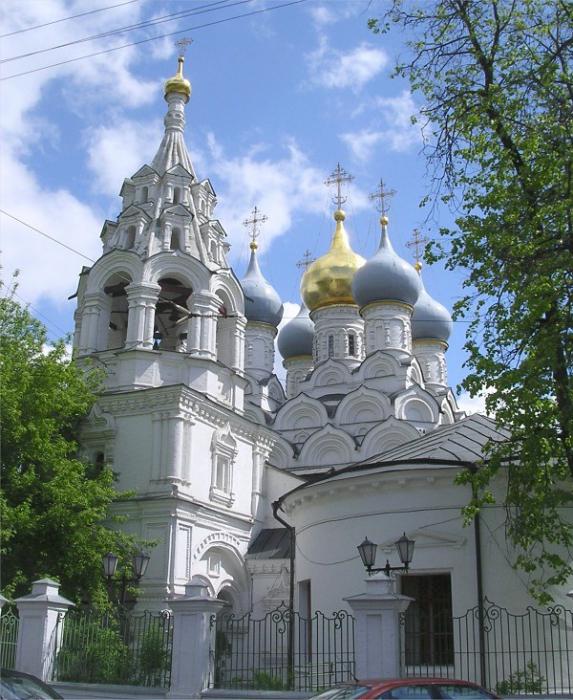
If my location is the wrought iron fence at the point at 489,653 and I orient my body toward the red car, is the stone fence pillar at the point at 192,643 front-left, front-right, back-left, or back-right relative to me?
front-right

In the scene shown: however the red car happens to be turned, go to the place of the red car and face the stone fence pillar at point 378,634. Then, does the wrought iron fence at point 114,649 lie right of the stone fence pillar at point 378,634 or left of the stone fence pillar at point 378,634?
left

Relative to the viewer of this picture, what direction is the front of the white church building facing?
facing the viewer and to the left of the viewer

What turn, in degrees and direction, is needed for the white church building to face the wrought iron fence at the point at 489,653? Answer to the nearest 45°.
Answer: approximately 90° to its left

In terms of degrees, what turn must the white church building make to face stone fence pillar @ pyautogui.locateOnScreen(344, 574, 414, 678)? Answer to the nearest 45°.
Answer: approximately 45° to its left

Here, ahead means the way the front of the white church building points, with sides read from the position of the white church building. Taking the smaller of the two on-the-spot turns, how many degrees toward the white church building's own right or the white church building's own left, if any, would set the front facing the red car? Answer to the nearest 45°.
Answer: approximately 45° to the white church building's own left

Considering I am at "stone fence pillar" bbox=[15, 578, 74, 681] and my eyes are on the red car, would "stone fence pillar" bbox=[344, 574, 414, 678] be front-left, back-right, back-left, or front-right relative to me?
front-left

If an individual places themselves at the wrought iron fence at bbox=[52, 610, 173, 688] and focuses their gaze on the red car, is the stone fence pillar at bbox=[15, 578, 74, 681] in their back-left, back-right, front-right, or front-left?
back-right

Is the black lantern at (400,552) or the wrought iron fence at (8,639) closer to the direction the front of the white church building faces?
the wrought iron fence
